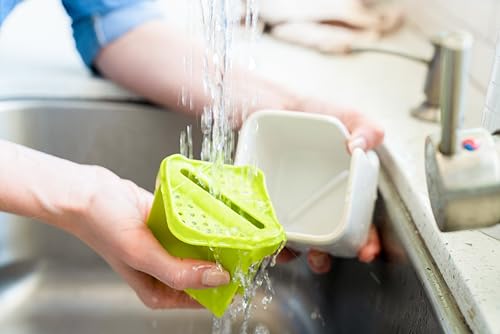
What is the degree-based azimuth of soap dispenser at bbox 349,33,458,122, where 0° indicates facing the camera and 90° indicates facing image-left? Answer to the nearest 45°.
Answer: approximately 90°
